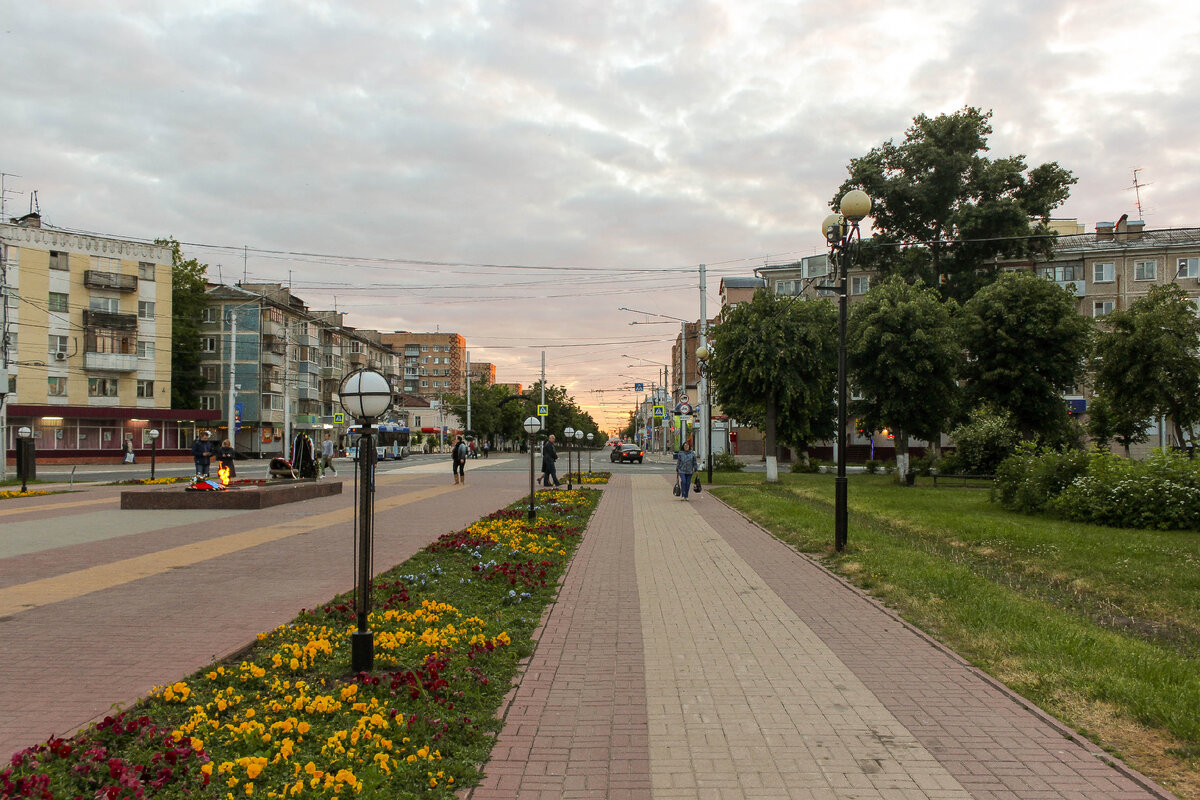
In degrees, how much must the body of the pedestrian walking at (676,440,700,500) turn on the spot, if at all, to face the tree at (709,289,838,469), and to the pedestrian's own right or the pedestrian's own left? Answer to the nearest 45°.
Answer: approximately 135° to the pedestrian's own left

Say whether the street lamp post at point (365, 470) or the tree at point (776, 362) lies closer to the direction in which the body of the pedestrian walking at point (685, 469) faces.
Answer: the street lamp post

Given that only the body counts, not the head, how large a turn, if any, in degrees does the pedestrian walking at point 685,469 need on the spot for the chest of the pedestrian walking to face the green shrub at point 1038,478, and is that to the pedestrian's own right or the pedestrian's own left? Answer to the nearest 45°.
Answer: approximately 45° to the pedestrian's own left

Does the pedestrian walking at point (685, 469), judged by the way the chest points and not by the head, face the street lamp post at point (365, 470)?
yes

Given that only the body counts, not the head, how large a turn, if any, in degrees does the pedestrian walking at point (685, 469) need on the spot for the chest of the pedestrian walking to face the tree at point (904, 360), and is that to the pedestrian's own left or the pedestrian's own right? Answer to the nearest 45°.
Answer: approximately 135° to the pedestrian's own left

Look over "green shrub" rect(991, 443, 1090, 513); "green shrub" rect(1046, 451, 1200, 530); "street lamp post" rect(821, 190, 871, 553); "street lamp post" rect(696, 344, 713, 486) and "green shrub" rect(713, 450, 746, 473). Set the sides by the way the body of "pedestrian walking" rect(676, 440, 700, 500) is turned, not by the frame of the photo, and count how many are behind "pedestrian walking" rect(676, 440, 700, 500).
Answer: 2

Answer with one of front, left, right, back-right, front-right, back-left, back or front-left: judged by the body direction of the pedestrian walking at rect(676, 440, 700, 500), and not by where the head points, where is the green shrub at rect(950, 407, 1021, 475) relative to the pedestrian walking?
back-left

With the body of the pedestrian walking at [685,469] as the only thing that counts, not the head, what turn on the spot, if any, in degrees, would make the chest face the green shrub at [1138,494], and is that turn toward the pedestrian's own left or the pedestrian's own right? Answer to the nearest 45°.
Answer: approximately 45° to the pedestrian's own left

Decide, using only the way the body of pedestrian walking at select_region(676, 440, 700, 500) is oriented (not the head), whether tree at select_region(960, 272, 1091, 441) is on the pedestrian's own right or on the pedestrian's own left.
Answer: on the pedestrian's own left

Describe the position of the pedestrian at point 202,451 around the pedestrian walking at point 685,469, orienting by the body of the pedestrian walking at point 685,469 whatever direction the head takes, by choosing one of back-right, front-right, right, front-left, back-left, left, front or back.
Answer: right

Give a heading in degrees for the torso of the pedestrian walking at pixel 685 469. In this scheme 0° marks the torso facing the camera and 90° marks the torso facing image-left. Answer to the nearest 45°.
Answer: approximately 0°

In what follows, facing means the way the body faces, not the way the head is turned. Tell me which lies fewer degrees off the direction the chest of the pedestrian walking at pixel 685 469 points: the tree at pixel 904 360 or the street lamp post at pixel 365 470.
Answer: the street lamp post
